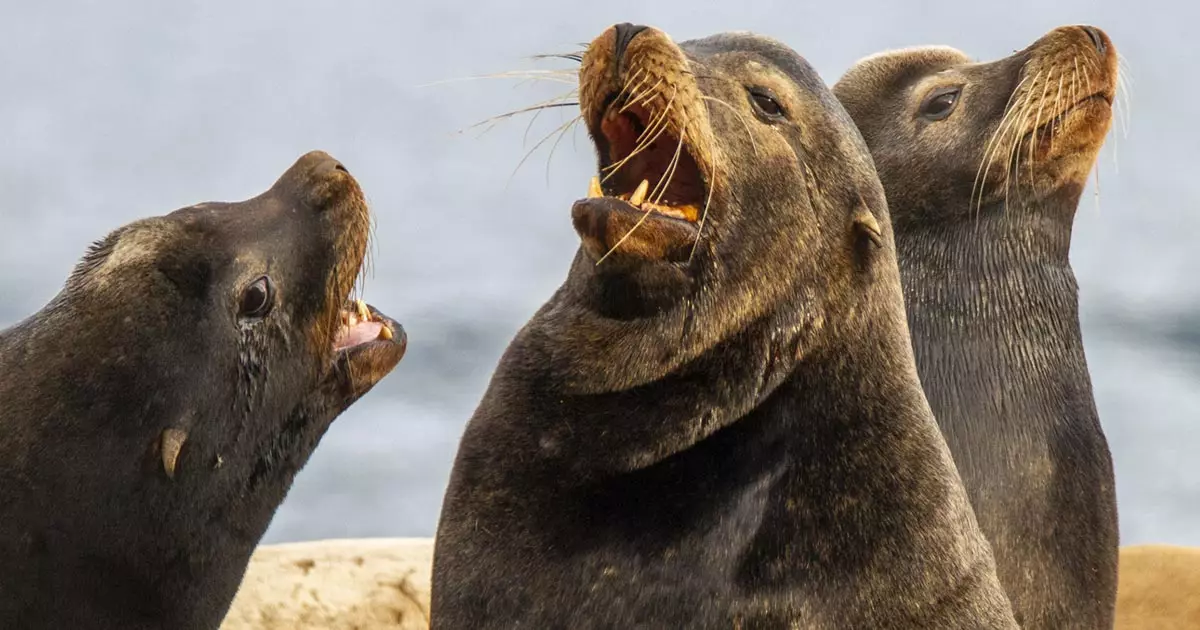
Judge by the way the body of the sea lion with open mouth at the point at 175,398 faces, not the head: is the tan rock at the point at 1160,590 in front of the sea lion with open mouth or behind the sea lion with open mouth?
in front

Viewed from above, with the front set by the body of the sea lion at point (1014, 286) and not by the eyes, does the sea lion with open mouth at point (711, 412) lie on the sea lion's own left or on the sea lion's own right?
on the sea lion's own right

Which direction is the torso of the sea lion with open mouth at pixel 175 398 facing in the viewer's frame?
to the viewer's right

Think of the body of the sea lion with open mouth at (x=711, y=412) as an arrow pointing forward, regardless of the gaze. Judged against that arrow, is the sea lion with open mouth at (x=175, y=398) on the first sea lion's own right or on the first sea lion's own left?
on the first sea lion's own right
